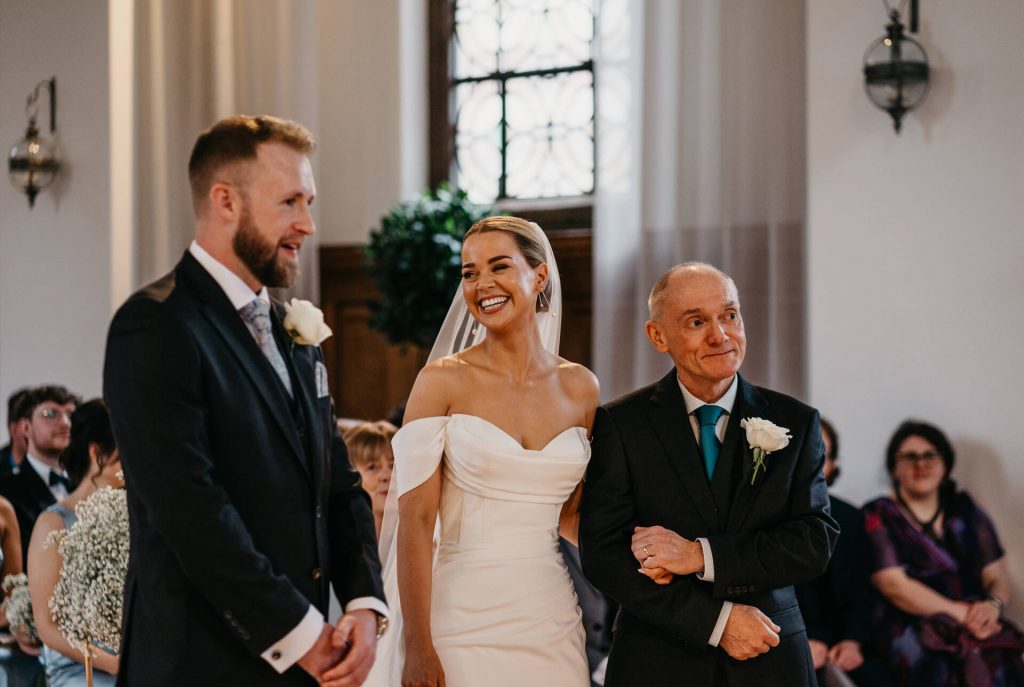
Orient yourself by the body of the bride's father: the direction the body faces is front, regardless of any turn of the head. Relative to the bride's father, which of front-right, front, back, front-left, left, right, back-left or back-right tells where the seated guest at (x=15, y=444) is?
back-right

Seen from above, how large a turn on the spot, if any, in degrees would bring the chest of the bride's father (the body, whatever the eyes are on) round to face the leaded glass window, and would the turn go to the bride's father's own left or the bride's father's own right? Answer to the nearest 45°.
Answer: approximately 180°

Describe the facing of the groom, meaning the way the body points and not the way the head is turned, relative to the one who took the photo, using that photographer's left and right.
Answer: facing the viewer and to the right of the viewer

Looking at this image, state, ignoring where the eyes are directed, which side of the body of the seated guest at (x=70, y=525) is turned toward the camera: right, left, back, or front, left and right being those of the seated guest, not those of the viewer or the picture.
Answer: right

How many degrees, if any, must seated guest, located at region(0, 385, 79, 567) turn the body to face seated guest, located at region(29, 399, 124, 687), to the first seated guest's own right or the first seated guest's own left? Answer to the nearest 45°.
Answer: approximately 45° to the first seated guest's own right

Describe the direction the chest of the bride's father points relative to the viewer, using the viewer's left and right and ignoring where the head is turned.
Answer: facing the viewer

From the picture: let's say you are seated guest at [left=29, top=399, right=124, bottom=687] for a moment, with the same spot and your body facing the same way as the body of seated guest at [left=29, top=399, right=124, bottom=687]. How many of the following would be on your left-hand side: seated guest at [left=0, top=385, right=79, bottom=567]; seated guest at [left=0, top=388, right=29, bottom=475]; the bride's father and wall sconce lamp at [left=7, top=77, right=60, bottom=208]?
3

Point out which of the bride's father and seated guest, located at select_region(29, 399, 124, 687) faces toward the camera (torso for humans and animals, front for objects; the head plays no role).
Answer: the bride's father

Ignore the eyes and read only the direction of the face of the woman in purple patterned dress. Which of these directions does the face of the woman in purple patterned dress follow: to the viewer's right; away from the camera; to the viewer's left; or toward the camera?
toward the camera

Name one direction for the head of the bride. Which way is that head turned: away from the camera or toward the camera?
toward the camera
